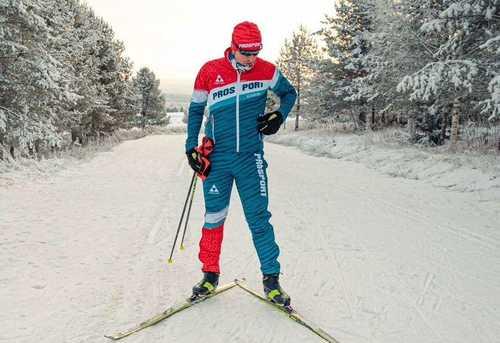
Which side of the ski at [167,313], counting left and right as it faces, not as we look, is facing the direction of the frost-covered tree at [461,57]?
back

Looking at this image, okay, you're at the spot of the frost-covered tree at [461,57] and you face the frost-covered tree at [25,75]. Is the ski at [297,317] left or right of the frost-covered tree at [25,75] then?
left

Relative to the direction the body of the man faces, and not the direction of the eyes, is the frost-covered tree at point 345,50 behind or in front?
behind

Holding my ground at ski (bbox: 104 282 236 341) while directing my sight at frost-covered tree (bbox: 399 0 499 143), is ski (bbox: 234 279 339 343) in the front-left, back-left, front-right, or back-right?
front-right

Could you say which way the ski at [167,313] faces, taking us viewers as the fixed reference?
facing the viewer and to the left of the viewer

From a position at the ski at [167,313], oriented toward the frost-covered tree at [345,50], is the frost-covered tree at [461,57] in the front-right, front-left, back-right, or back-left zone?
front-right

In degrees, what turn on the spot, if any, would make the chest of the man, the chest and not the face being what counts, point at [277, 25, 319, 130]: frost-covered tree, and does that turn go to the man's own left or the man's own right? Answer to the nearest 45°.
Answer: approximately 180°

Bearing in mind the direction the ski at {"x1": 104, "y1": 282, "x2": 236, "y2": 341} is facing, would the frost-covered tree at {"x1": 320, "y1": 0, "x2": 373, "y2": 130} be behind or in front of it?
behind

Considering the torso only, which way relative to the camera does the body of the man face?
toward the camera

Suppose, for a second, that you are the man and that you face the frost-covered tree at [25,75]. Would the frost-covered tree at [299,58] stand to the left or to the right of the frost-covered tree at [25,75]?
right
